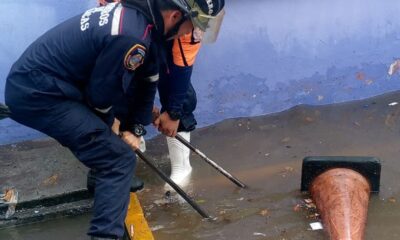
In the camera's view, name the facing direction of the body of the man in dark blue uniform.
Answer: to the viewer's right

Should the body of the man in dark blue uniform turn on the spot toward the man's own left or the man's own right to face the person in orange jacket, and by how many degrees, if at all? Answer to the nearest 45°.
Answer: approximately 45° to the man's own left

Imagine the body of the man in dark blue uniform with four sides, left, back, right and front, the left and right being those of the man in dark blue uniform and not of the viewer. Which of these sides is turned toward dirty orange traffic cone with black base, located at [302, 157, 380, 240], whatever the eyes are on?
front

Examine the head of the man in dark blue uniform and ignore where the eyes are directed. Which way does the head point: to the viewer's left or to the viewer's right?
to the viewer's right
